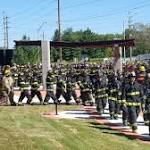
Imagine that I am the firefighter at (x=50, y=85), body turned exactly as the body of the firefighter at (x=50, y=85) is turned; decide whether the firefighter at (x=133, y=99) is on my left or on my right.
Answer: on my right

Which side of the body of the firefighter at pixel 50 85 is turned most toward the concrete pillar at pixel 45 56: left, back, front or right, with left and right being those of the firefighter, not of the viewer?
left

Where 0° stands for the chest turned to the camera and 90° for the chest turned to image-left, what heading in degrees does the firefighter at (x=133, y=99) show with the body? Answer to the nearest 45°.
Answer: approximately 0°

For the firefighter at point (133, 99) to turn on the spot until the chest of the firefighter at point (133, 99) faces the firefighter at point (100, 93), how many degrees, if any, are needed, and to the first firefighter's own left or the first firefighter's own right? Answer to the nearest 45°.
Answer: approximately 180°

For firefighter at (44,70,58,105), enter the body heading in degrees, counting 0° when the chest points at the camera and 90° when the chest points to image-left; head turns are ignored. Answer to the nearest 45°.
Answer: approximately 270°

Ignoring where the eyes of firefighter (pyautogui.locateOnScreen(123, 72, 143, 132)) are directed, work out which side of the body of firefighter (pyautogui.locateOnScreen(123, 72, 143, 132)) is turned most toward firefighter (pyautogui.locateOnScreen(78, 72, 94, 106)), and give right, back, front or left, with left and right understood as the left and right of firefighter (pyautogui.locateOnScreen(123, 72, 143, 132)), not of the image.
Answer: back
